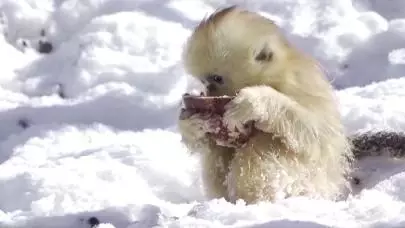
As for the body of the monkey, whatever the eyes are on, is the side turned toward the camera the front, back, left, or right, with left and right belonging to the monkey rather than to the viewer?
left
